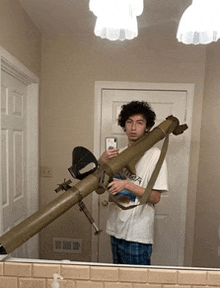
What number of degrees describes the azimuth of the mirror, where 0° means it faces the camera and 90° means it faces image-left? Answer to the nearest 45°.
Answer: approximately 0°
